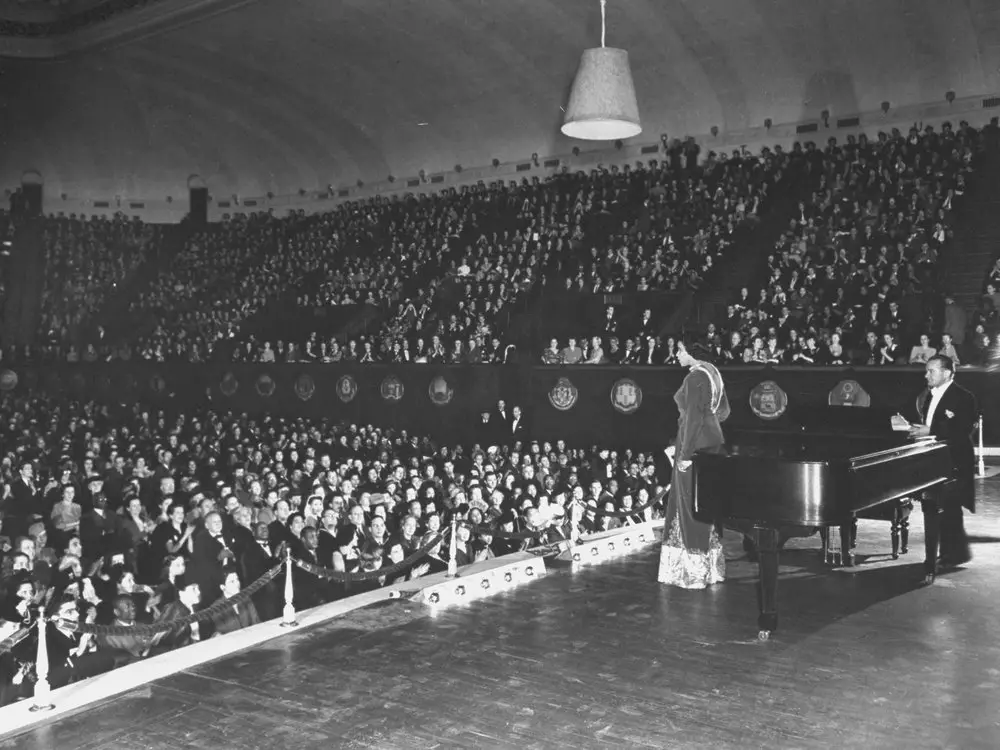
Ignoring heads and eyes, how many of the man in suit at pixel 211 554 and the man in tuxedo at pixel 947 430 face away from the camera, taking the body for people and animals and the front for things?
0

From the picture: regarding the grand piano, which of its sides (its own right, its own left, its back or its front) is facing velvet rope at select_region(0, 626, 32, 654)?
back

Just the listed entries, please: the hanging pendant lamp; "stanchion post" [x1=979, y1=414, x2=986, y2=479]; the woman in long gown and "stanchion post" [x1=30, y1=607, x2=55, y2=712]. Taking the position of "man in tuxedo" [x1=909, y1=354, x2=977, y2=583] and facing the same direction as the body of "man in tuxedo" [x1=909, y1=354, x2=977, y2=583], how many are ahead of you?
3

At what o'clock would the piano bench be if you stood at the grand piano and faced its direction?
The piano bench is roughly at 11 o'clock from the grand piano.

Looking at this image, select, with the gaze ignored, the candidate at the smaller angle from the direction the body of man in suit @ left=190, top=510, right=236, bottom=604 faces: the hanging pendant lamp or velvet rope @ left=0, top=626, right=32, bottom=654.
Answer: the hanging pendant lamp

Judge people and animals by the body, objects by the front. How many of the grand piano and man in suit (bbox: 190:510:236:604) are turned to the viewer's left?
0

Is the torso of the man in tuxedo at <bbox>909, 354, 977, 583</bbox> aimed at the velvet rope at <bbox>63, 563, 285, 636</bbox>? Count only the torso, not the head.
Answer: yes

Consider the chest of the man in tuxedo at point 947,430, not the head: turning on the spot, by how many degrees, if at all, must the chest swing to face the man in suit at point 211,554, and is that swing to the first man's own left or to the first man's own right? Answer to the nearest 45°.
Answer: approximately 45° to the first man's own right

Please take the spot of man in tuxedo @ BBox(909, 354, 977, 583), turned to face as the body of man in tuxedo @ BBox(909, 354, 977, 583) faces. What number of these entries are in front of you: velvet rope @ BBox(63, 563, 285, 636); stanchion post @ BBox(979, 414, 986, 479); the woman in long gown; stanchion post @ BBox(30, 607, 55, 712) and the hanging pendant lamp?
4

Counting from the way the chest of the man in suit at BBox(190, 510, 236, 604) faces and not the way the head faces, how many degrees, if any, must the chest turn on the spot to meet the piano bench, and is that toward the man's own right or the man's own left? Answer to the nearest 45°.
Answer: approximately 45° to the man's own left

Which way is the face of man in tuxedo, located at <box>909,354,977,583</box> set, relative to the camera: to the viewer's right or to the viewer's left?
to the viewer's left

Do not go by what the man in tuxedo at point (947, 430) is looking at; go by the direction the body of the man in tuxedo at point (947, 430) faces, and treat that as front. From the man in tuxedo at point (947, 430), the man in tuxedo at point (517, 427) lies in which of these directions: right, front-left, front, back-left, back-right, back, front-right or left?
right

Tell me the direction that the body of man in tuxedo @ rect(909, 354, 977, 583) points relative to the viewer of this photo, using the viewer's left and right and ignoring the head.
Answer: facing the viewer and to the left of the viewer

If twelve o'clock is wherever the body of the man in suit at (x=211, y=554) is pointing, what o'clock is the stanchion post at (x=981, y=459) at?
The stanchion post is roughly at 10 o'clock from the man in suit.
